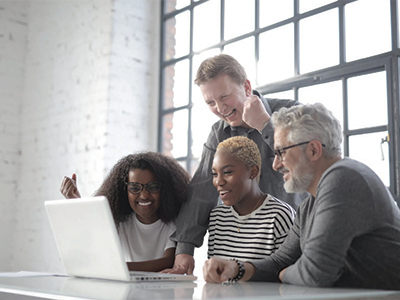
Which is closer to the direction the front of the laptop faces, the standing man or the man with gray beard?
the standing man

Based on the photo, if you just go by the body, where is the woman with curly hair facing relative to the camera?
toward the camera

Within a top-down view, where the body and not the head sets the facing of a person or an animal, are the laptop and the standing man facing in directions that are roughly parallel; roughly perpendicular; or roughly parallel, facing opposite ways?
roughly parallel, facing opposite ways

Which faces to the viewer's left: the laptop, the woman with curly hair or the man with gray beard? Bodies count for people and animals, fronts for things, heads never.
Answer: the man with gray beard

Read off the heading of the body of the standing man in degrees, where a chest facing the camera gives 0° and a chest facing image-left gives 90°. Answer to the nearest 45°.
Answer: approximately 45°

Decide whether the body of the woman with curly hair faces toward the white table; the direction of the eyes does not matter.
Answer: yes

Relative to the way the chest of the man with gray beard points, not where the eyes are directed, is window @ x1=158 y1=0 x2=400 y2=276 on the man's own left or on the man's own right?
on the man's own right

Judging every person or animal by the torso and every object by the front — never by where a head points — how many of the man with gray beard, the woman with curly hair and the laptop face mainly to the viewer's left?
1

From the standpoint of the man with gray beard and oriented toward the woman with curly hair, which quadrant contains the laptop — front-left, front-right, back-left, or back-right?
front-left

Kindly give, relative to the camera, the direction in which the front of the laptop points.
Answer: facing away from the viewer and to the right of the viewer

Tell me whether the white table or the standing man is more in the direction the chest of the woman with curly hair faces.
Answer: the white table

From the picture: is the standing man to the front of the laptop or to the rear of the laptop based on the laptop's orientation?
to the front

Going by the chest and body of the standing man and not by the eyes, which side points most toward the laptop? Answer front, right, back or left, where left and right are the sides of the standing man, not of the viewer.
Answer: front

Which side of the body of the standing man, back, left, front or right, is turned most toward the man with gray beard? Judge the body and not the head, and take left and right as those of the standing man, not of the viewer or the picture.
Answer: left

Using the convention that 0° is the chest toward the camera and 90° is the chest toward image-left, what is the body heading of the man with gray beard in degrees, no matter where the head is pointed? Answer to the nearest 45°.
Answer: approximately 90°

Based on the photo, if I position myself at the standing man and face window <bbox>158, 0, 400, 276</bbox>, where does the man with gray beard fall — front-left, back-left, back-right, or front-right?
back-right

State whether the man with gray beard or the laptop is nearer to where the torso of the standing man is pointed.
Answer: the laptop

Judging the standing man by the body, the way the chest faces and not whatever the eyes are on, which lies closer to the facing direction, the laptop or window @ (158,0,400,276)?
the laptop
